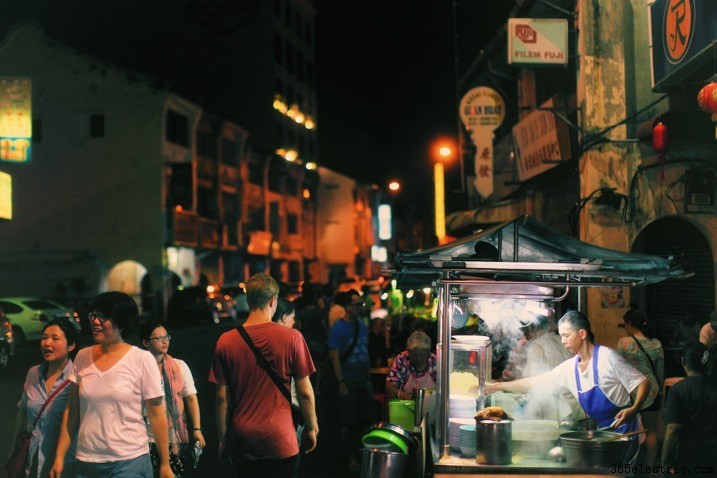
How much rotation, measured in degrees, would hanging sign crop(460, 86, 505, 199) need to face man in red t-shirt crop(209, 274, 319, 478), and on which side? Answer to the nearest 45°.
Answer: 0° — it already faces them

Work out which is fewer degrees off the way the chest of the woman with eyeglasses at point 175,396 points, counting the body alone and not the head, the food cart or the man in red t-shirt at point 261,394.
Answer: the man in red t-shirt

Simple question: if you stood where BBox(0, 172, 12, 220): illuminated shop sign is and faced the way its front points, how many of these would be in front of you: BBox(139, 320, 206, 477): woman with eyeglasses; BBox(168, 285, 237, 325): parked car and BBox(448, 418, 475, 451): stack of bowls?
2

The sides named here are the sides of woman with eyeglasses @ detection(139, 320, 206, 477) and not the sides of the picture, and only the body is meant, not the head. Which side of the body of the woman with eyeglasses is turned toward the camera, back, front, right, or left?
front

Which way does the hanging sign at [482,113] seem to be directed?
toward the camera

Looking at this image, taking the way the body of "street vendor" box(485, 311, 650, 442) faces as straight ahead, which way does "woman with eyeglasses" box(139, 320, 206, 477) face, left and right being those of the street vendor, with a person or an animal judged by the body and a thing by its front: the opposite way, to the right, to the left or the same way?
to the left

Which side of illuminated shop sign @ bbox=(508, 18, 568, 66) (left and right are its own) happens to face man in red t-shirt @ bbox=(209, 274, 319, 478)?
front
